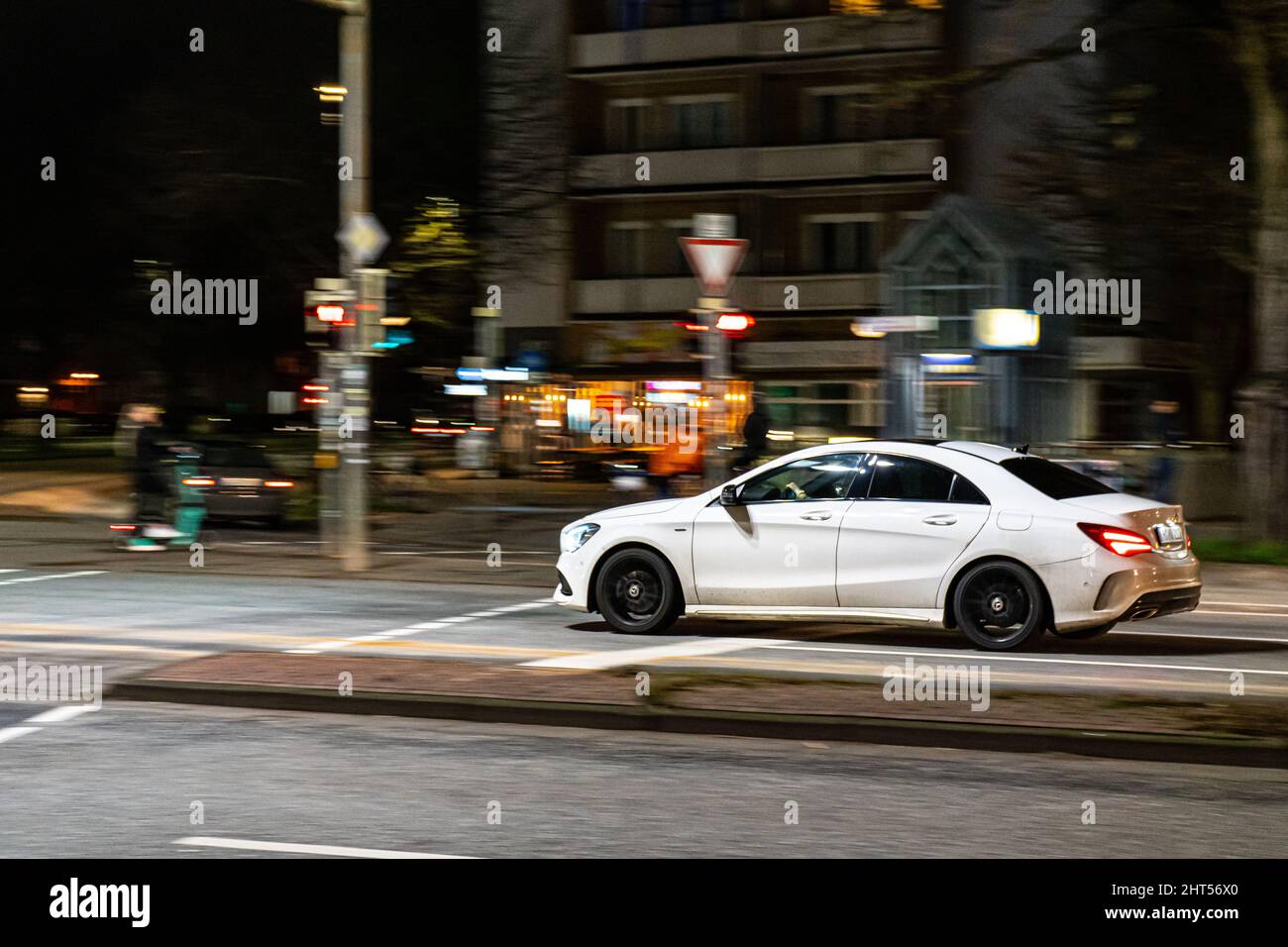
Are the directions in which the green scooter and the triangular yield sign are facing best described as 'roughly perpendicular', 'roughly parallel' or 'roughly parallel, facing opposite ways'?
roughly perpendicular

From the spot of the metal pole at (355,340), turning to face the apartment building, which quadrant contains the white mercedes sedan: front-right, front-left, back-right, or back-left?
back-right

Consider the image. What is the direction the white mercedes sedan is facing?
to the viewer's left

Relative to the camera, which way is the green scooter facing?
to the viewer's right

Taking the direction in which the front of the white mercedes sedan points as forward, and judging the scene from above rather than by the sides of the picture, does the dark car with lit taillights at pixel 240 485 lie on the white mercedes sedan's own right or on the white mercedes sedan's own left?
on the white mercedes sedan's own right

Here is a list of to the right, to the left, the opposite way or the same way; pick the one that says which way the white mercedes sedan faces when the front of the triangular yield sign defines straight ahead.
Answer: to the right

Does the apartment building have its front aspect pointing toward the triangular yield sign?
yes

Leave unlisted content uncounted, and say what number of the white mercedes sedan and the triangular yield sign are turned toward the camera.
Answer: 1
